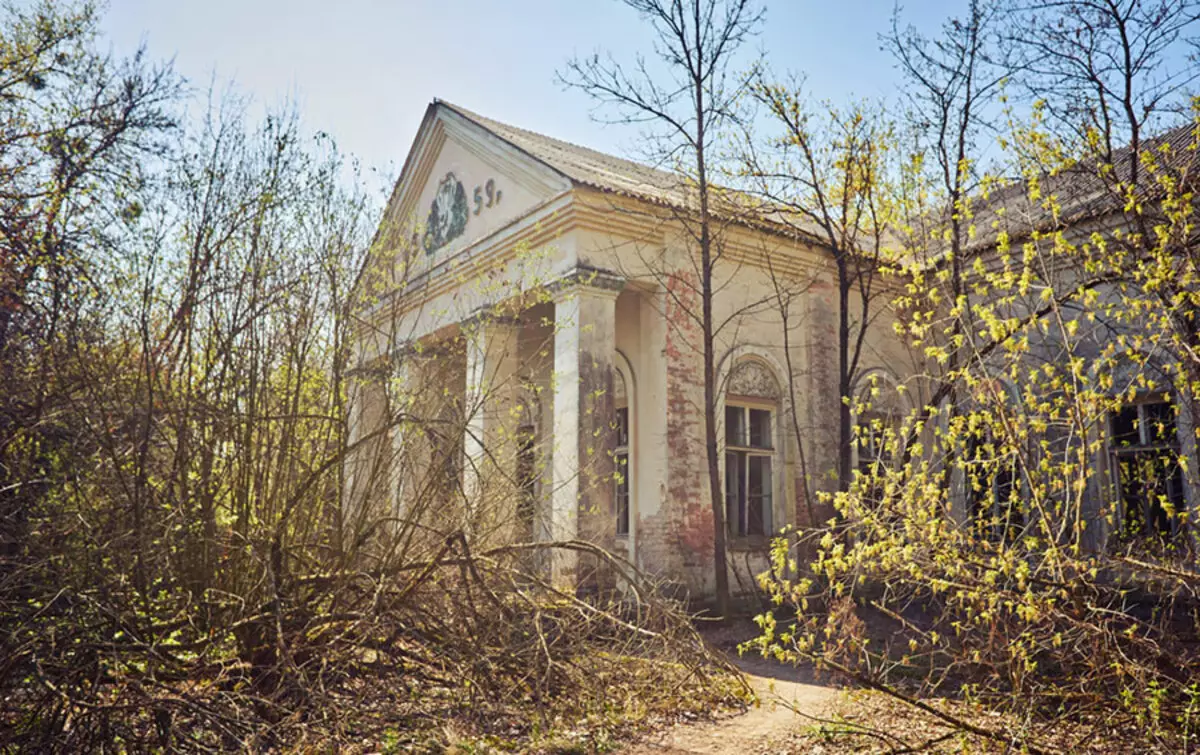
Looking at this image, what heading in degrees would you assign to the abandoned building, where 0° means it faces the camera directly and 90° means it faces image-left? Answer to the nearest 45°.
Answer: approximately 45°
